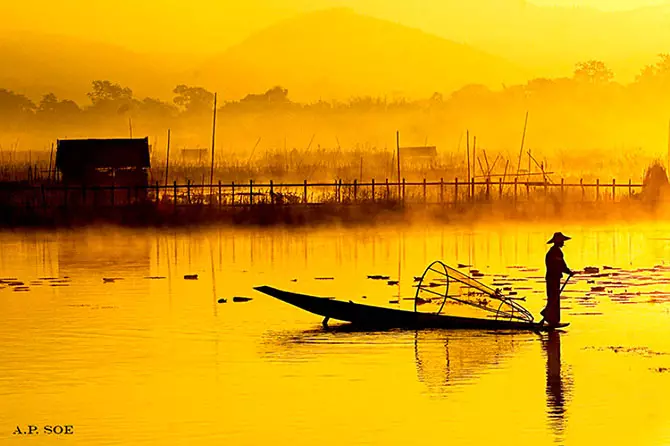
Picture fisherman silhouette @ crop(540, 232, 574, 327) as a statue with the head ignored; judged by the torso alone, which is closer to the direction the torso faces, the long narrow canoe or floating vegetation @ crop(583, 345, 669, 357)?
the floating vegetation

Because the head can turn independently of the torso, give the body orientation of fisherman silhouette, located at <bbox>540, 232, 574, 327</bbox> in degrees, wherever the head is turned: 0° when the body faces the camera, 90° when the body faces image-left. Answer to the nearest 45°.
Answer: approximately 270°
